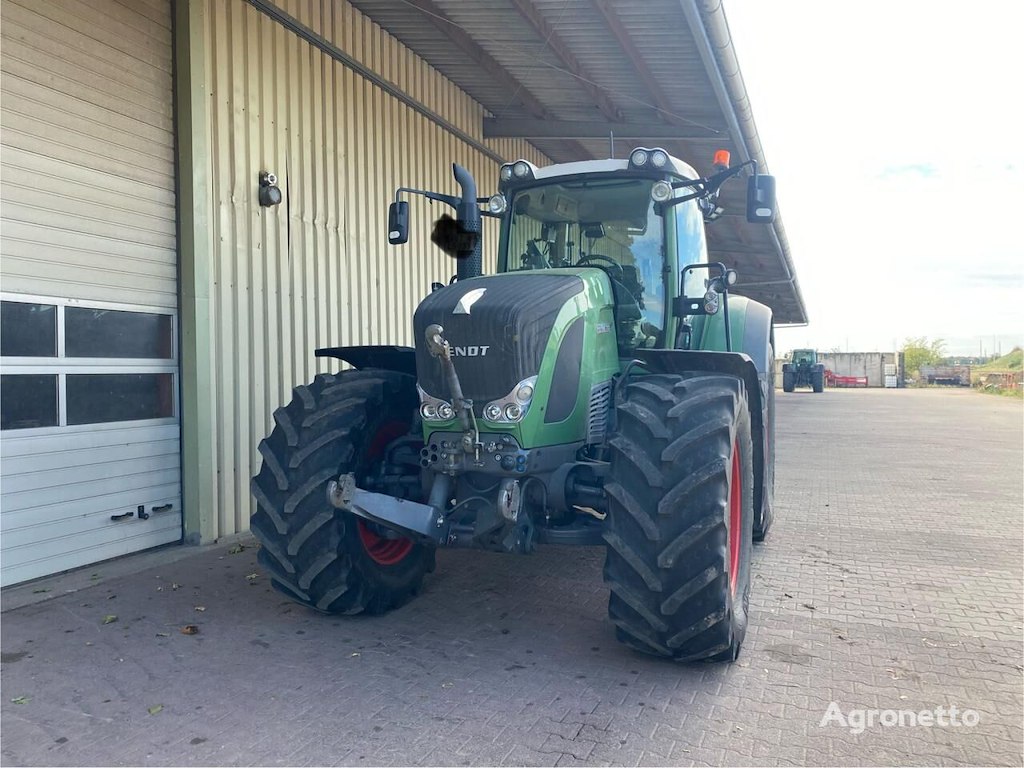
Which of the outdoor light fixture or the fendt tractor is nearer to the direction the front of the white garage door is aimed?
the fendt tractor

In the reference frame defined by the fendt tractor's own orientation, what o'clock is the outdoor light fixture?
The outdoor light fixture is roughly at 3 o'clock from the fendt tractor.

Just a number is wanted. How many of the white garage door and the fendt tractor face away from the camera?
0

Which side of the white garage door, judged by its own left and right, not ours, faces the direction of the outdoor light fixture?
left

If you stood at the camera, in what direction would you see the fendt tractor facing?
facing the viewer and to the left of the viewer

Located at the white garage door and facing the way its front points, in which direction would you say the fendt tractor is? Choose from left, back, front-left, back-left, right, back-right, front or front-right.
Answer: front

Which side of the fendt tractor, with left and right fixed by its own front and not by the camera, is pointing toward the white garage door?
right

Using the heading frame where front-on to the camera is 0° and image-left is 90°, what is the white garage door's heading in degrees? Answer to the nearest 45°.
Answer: approximately 315°

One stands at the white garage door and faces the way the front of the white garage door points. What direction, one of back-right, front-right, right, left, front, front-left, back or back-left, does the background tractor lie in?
left
